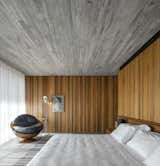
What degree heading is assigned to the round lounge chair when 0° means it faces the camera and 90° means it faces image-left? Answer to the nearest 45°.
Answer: approximately 0°

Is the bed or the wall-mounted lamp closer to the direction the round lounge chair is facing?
the bed

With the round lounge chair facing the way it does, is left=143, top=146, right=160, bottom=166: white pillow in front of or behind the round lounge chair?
in front

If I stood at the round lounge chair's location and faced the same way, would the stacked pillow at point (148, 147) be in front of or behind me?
in front

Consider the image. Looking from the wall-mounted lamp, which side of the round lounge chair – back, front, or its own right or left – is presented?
back

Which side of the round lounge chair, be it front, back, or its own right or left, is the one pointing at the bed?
front
